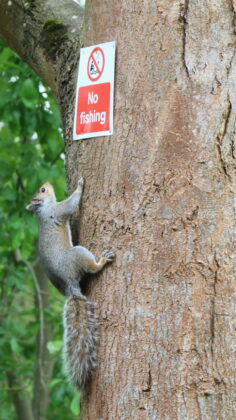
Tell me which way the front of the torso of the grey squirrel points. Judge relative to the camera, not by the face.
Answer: to the viewer's right

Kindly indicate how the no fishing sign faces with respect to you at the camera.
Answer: facing the viewer and to the left of the viewer

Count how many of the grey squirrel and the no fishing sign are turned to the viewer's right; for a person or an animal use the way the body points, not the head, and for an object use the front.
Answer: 1

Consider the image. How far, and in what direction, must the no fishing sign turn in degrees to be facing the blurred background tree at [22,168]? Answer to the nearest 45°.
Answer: approximately 135° to its right

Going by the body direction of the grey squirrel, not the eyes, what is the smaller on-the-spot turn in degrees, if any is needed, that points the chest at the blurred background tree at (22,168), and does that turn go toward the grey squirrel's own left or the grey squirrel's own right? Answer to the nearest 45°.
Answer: approximately 90° to the grey squirrel's own left

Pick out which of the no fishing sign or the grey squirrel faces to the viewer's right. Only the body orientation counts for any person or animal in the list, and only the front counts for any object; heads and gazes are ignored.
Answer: the grey squirrel
